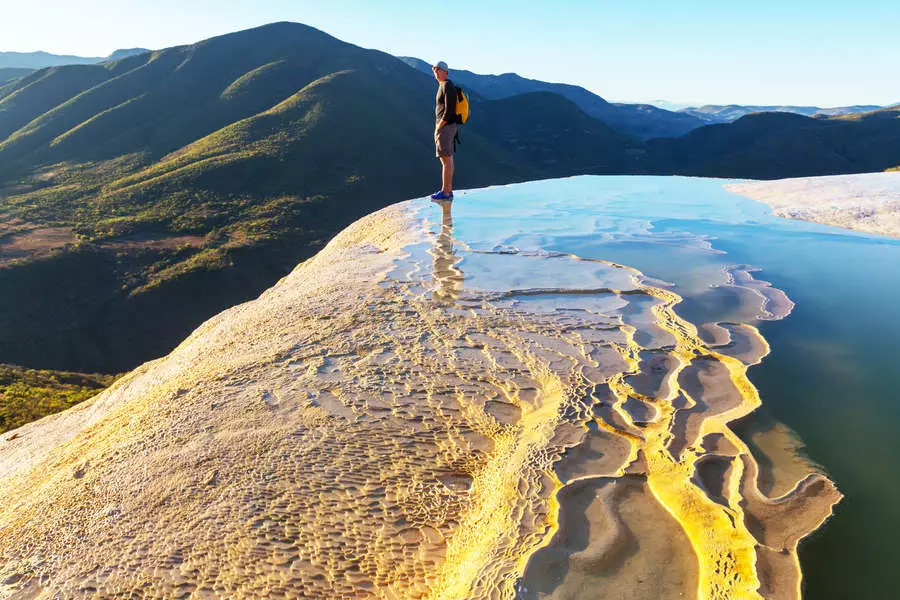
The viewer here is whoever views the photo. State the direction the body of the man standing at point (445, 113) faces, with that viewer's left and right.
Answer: facing to the left of the viewer
